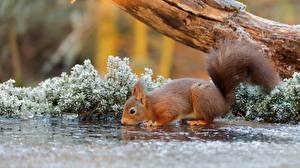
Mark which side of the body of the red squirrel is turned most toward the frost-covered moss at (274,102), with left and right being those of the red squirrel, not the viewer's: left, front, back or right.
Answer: back

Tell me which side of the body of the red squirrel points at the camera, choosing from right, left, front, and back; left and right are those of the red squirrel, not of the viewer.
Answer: left
